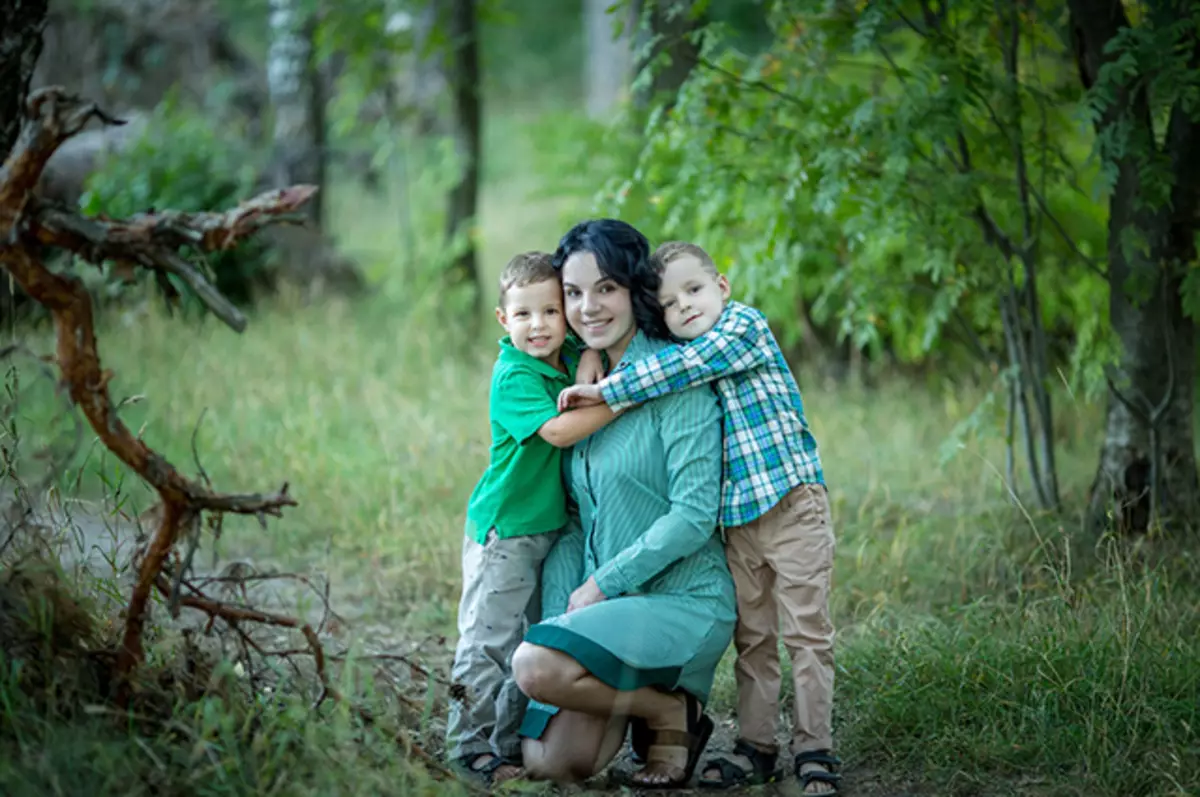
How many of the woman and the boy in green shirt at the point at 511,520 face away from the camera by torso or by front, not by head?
0

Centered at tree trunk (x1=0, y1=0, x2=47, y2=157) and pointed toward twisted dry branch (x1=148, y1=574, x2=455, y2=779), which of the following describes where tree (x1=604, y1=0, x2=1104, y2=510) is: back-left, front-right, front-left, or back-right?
front-left

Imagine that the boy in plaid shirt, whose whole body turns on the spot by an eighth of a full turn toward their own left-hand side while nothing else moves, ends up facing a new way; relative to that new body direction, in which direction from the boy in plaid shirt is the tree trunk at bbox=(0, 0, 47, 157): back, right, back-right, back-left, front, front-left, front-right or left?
right

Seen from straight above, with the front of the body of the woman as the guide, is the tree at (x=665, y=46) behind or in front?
behind

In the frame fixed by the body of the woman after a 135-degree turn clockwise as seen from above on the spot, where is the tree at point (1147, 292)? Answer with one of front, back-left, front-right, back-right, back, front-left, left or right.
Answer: front-right

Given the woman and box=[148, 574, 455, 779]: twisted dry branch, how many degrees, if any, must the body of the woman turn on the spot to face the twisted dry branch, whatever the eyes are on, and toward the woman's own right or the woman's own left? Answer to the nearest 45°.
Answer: approximately 45° to the woman's own right

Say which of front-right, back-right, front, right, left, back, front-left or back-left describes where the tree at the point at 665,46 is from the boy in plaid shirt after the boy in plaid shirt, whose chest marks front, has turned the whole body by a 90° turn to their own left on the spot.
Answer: back-left

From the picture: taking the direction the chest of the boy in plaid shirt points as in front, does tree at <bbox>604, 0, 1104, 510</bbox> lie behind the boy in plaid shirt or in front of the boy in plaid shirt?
behind

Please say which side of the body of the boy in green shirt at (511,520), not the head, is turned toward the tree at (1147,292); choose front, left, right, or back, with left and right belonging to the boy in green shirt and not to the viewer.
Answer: left

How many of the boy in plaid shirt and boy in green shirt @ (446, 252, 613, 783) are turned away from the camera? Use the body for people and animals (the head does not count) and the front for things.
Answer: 0

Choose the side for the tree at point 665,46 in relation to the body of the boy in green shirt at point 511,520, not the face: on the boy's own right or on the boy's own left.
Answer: on the boy's own left

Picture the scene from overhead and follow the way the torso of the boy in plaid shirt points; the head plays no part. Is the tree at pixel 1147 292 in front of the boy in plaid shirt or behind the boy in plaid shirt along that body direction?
behind

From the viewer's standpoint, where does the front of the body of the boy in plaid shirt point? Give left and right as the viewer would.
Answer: facing the viewer and to the left of the viewer

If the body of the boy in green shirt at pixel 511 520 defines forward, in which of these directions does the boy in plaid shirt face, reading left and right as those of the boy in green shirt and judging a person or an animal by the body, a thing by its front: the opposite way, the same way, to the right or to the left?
to the right

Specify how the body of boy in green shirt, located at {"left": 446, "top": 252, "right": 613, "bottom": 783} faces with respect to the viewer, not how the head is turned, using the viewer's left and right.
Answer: facing the viewer and to the right of the viewer
